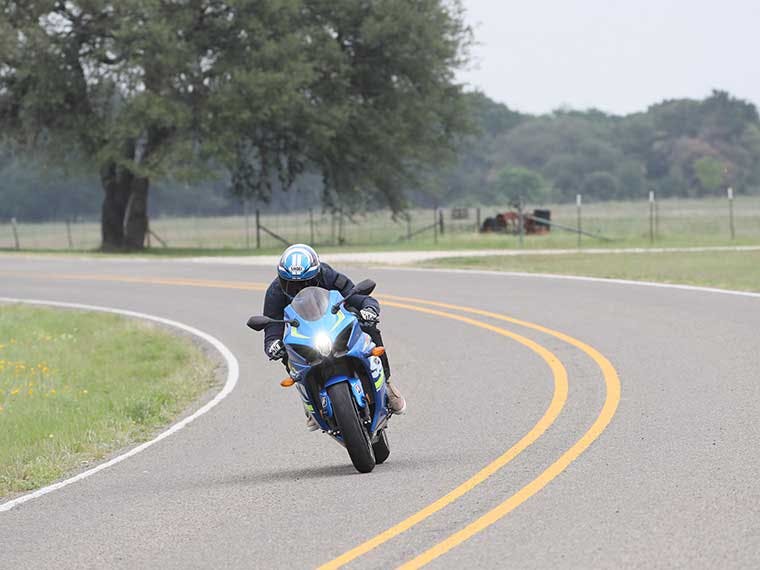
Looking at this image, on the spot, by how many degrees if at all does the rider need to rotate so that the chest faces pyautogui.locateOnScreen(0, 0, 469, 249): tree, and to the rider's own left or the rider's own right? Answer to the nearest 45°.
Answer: approximately 180°

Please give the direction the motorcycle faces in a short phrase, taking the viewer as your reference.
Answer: facing the viewer

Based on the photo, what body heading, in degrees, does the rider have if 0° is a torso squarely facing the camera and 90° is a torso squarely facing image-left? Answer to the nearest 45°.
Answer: approximately 0°

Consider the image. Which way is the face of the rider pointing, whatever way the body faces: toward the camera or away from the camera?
toward the camera

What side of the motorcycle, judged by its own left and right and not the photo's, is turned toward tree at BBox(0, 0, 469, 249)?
back
